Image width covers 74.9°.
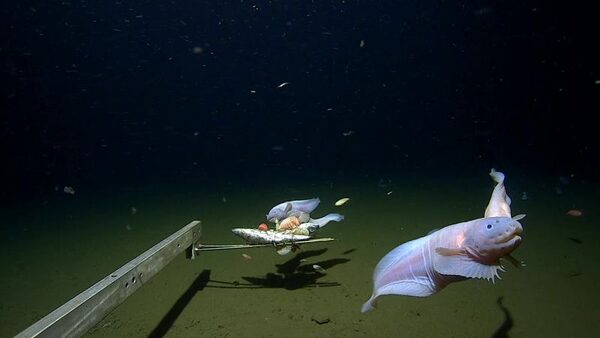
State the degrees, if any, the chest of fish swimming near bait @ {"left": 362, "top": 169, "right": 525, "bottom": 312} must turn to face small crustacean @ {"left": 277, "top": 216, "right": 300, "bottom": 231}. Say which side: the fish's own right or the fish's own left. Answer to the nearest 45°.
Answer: approximately 135° to the fish's own left

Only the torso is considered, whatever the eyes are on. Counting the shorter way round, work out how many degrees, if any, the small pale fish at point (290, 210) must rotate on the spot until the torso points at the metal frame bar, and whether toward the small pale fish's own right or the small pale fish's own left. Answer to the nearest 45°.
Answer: approximately 45° to the small pale fish's own left

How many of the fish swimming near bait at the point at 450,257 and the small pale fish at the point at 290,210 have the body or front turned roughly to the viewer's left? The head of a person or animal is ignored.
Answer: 1

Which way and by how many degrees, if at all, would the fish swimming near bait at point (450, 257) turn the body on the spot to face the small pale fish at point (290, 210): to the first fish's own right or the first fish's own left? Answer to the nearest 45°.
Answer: approximately 135° to the first fish's own left

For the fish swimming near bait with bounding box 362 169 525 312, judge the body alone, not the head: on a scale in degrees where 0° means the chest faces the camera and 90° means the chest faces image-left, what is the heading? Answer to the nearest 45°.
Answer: approximately 270°

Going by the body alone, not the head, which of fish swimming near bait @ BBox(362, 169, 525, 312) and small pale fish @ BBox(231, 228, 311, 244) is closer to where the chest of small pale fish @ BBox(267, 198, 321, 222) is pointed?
the small pale fish

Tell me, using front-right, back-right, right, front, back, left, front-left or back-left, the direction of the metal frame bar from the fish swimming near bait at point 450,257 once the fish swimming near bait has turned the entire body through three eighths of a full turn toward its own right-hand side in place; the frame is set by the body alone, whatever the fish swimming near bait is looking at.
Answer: front-right

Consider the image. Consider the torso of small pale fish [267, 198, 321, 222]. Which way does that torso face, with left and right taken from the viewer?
facing to the left of the viewer

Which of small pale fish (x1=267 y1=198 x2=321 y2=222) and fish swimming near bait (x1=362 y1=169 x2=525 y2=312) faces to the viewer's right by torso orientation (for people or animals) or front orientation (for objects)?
the fish swimming near bait

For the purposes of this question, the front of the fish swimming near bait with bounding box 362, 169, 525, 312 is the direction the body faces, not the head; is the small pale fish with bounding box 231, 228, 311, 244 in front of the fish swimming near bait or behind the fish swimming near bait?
behind

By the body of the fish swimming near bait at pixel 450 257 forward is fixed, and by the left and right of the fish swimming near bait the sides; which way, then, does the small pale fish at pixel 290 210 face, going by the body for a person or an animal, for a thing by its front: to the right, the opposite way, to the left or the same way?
the opposite way
